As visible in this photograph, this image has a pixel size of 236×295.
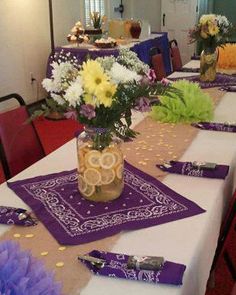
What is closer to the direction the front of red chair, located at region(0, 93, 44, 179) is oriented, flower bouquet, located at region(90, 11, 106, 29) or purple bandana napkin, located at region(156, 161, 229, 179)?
the purple bandana napkin

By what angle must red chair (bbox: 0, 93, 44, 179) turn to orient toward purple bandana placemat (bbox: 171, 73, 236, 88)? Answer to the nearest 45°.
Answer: approximately 90° to its left

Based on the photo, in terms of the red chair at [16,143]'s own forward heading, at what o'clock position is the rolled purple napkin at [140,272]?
The rolled purple napkin is roughly at 1 o'clock from the red chair.

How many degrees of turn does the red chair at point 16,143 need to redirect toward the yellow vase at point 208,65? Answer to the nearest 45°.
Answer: approximately 90° to its left

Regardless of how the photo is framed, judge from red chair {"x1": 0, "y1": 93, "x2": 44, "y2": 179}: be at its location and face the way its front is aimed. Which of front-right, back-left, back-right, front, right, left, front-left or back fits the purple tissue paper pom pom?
front-right

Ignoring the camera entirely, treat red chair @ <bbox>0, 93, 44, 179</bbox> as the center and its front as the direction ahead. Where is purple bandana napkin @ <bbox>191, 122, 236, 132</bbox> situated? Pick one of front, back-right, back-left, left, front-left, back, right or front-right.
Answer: front-left

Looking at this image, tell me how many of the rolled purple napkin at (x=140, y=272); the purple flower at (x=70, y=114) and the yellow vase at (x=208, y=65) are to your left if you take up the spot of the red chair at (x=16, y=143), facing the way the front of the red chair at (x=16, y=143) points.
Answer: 1

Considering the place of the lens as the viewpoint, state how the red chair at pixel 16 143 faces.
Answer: facing the viewer and to the right of the viewer

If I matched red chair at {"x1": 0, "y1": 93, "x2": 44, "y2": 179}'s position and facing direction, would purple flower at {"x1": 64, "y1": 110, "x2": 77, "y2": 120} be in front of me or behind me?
in front

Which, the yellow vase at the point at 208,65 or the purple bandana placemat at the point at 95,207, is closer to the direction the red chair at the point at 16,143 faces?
the purple bandana placemat

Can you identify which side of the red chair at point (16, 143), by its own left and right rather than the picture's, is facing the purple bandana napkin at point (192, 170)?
front

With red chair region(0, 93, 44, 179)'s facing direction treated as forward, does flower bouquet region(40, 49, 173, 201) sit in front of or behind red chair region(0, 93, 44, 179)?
in front

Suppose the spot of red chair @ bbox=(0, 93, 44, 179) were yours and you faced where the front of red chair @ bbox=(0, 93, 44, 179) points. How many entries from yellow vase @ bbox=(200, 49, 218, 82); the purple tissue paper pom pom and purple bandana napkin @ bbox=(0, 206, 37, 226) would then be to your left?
1

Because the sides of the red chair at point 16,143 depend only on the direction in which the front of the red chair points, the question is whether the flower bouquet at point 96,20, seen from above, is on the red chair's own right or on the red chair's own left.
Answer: on the red chair's own left
